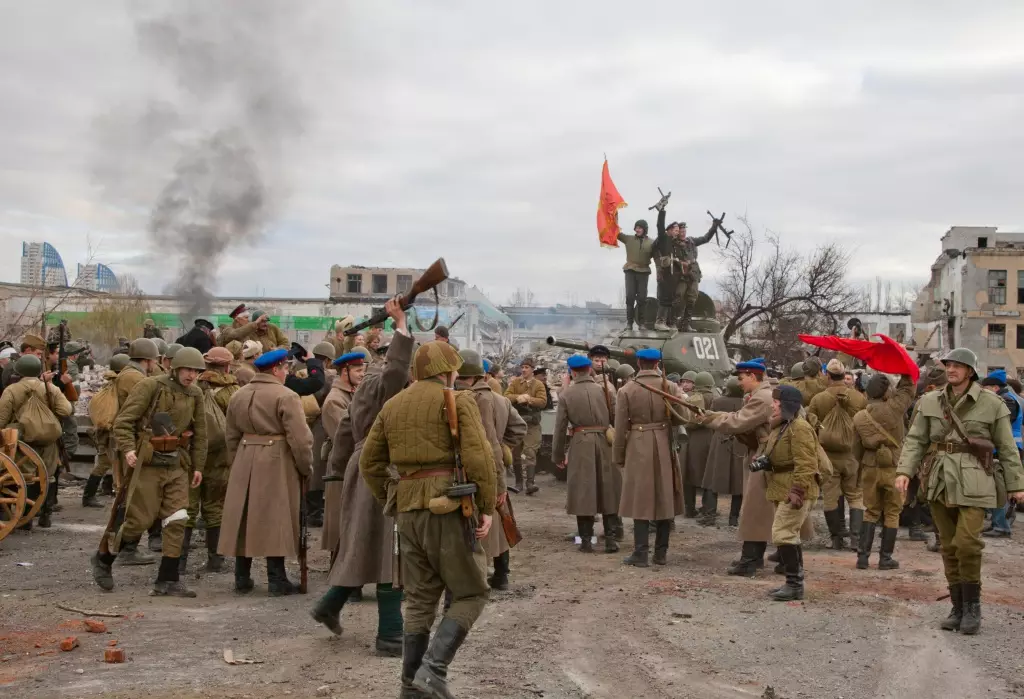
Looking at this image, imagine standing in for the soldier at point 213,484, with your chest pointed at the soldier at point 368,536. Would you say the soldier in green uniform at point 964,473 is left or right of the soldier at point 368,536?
left

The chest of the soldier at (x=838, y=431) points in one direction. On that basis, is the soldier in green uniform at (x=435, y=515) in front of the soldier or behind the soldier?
behind

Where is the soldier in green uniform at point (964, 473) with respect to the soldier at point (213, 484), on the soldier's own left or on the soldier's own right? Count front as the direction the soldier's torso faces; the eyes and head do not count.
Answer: on the soldier's own right

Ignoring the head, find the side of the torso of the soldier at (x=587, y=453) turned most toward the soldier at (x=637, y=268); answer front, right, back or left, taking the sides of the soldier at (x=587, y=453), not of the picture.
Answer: front

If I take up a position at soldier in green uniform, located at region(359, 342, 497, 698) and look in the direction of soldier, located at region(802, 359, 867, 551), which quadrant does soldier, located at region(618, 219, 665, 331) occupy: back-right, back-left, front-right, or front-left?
front-left

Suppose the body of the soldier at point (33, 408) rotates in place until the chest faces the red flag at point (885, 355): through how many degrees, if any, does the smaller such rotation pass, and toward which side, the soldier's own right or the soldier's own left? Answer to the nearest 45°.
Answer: approximately 135° to the soldier's own right

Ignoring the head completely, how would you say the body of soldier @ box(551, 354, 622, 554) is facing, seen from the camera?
away from the camera

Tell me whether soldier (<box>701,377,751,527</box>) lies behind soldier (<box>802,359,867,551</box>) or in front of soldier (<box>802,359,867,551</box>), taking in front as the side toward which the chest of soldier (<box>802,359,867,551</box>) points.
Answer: in front

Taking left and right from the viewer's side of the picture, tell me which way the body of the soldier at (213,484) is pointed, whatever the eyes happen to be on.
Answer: facing away from the viewer

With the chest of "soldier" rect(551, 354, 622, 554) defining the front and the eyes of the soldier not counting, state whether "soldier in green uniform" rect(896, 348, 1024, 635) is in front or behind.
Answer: behind

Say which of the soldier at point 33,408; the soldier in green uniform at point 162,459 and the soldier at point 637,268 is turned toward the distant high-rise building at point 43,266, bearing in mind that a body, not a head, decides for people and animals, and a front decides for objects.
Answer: the soldier at point 33,408

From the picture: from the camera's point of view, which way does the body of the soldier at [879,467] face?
away from the camera

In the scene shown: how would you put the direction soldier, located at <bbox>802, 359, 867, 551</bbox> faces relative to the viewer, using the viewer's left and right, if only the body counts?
facing away from the viewer

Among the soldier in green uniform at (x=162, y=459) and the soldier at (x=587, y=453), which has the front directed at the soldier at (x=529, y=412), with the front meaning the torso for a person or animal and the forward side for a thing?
the soldier at (x=587, y=453)

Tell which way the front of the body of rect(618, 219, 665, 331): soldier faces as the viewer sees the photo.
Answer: toward the camera
